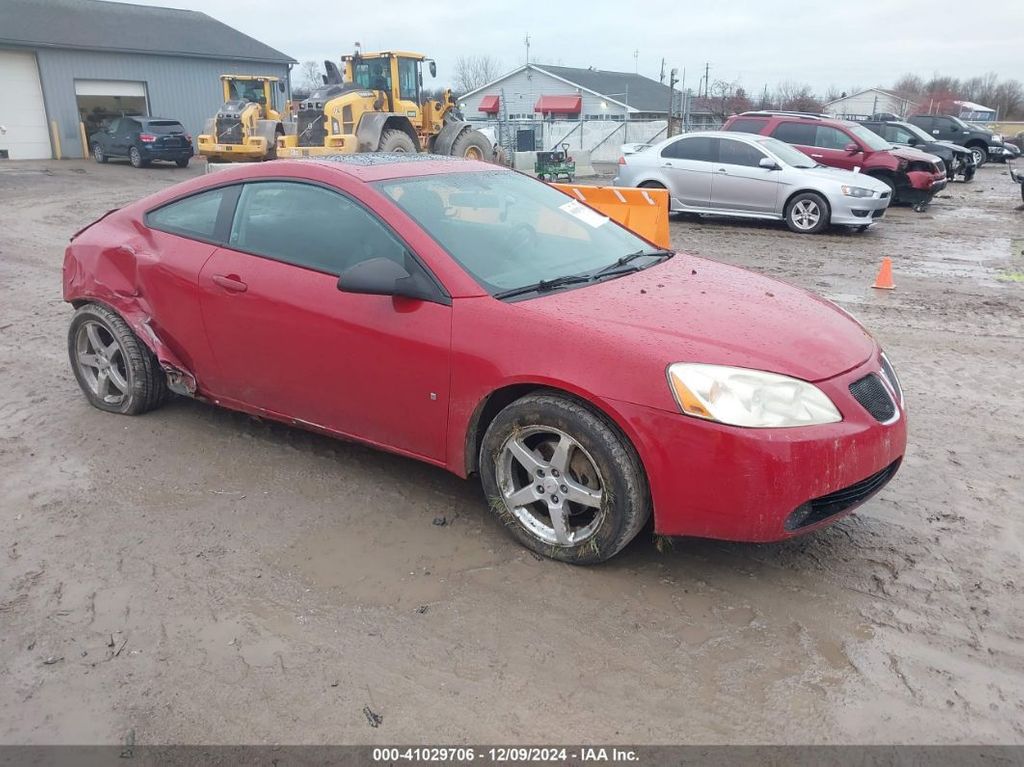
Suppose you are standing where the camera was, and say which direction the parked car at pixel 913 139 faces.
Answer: facing the viewer and to the right of the viewer

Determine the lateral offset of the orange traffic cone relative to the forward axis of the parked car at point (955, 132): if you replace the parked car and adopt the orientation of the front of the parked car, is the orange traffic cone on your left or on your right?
on your right

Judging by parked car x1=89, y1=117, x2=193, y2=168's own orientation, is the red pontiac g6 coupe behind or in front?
behind

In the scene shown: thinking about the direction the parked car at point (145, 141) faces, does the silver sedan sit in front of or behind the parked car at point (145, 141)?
behind
